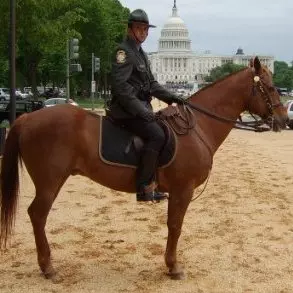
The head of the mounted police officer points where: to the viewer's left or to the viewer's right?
to the viewer's right

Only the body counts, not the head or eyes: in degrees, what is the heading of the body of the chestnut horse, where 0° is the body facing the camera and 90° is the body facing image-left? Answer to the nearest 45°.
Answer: approximately 270°
